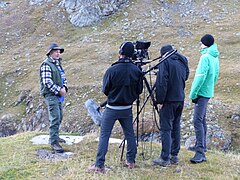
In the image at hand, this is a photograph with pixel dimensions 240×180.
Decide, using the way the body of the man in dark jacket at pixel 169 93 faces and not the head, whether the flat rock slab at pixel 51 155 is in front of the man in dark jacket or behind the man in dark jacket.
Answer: in front

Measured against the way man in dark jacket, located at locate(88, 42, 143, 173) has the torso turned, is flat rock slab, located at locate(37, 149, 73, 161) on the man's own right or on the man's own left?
on the man's own left

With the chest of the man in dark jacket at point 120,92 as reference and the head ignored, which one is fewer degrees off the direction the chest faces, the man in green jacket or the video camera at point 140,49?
the video camera

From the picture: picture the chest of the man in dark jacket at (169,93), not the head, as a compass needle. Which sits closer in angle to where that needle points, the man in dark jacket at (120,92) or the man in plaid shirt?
the man in plaid shirt

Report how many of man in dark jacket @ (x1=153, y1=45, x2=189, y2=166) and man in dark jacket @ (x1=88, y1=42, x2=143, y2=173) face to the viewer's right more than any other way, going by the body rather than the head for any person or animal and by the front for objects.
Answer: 0

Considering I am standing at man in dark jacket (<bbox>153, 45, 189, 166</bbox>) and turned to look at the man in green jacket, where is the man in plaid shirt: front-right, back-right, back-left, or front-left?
back-left

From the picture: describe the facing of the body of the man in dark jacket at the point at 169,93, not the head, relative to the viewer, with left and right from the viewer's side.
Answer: facing away from the viewer and to the left of the viewer

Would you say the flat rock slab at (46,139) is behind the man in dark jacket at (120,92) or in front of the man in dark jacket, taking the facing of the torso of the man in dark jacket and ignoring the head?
in front

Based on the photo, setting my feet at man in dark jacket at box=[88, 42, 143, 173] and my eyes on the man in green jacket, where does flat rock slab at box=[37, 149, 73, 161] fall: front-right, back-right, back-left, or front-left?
back-left

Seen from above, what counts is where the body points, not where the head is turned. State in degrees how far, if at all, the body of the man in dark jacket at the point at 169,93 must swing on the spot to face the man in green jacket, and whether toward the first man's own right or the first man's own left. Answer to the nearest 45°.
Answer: approximately 90° to the first man's own right

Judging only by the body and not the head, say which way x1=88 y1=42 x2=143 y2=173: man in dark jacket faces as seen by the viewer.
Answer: away from the camera

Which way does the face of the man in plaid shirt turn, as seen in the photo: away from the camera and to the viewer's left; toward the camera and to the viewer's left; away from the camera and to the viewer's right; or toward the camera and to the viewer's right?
toward the camera and to the viewer's right
